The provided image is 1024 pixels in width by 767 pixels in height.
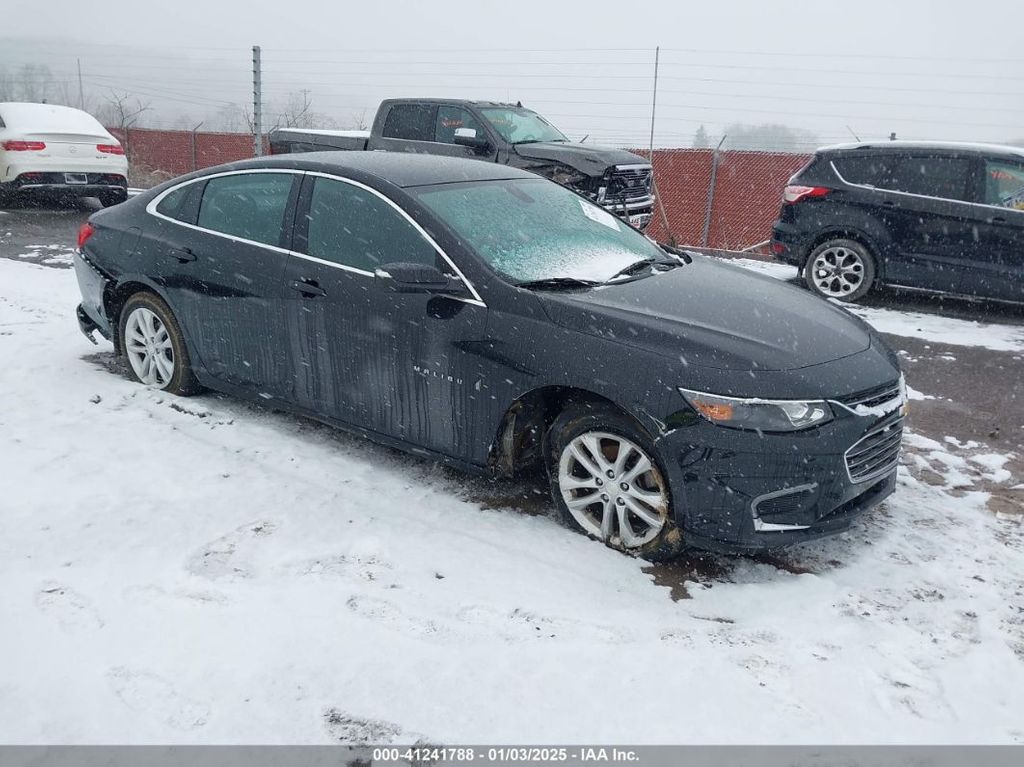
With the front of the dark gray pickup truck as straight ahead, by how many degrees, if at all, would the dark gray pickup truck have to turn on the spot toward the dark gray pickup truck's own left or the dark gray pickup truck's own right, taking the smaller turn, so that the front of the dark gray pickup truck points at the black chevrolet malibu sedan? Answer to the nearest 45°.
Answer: approximately 45° to the dark gray pickup truck's own right

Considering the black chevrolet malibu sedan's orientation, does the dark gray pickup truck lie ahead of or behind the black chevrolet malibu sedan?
behind

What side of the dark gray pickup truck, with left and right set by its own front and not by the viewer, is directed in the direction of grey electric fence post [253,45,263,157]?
back

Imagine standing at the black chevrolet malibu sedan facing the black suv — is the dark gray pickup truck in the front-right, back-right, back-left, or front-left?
front-left

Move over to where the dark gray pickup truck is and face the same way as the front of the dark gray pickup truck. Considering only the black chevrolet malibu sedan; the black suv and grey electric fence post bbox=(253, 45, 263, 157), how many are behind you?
1

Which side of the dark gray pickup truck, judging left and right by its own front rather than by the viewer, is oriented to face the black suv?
front

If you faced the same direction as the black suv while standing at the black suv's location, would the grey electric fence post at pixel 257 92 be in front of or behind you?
behind

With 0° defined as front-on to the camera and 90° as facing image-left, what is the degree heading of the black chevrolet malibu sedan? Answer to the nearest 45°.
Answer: approximately 315°

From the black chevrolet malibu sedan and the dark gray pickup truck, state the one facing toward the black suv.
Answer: the dark gray pickup truck

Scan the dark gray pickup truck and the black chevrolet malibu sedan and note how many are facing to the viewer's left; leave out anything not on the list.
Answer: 0

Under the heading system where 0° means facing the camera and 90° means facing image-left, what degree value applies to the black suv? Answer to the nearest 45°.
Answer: approximately 270°

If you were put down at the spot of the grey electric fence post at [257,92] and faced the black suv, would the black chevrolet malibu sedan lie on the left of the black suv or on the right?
right

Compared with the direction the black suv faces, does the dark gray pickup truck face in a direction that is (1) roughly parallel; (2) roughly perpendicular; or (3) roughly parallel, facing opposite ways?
roughly parallel

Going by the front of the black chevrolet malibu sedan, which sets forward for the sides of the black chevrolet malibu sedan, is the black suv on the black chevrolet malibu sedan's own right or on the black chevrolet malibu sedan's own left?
on the black chevrolet malibu sedan's own left

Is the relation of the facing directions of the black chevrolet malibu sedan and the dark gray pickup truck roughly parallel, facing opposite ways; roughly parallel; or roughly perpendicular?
roughly parallel
